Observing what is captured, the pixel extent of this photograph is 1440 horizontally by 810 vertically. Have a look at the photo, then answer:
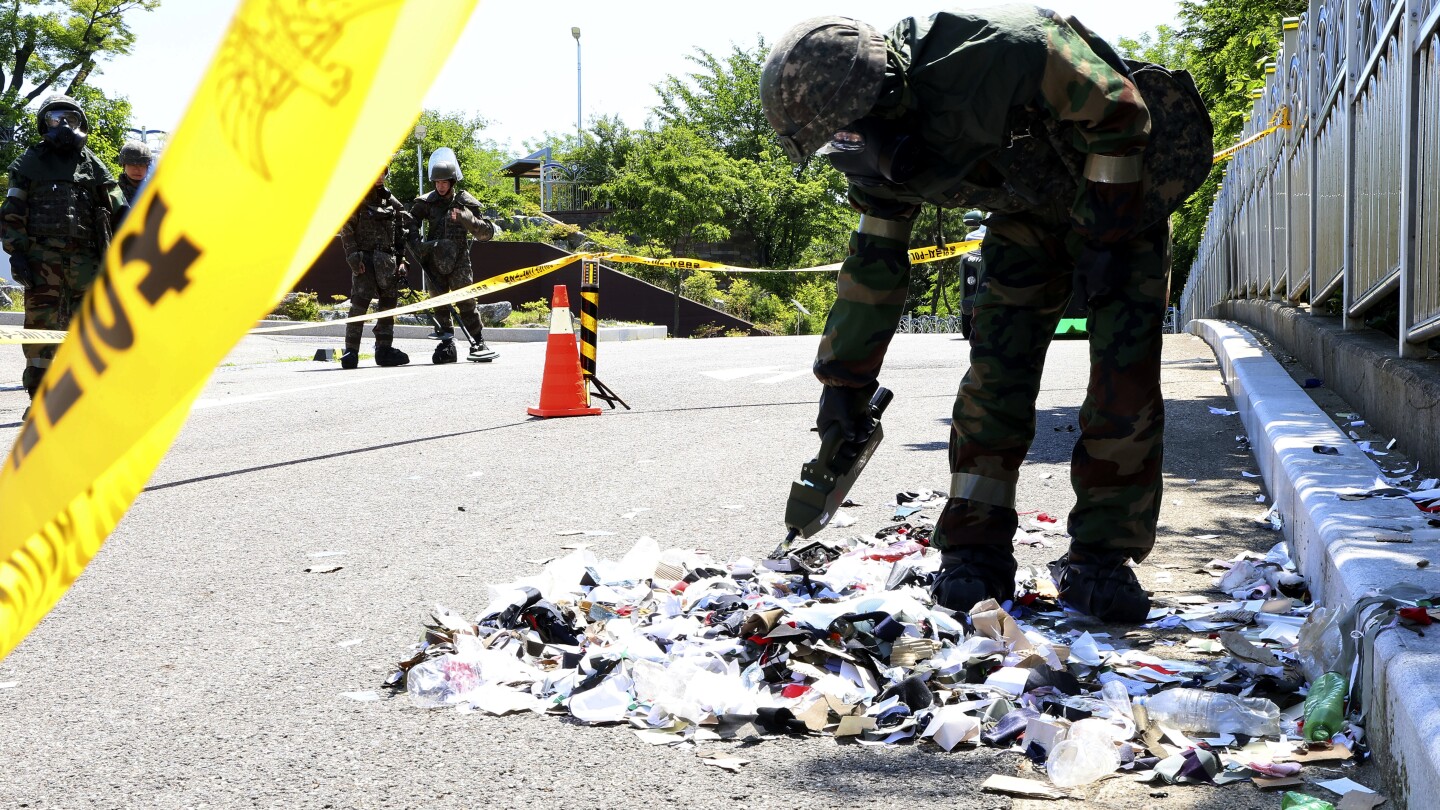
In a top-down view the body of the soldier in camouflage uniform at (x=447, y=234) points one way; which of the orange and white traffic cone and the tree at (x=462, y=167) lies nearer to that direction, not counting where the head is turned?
the orange and white traffic cone

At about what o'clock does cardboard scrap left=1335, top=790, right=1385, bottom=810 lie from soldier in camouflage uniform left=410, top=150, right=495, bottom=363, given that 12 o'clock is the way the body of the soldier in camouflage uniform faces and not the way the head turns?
The cardboard scrap is roughly at 12 o'clock from the soldier in camouflage uniform.

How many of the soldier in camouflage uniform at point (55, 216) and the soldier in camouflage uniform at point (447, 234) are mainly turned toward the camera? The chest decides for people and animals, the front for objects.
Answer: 2

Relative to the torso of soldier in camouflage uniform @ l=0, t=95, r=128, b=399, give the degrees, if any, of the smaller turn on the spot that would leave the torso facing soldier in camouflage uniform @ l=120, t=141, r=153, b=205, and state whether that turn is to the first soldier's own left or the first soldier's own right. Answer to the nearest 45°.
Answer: approximately 135° to the first soldier's own left

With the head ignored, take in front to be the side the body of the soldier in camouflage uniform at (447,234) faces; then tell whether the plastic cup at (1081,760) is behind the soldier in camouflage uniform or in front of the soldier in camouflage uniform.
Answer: in front

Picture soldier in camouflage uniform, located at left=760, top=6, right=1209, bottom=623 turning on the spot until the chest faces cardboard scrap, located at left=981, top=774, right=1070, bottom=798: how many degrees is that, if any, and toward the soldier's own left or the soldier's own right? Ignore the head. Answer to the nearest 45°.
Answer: approximately 45° to the soldier's own left

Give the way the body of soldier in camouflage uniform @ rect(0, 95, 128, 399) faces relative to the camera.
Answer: toward the camera

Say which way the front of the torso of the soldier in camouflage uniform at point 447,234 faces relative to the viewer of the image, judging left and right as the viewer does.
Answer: facing the viewer

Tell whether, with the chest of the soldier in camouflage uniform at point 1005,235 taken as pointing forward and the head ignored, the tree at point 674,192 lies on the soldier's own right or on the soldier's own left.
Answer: on the soldier's own right

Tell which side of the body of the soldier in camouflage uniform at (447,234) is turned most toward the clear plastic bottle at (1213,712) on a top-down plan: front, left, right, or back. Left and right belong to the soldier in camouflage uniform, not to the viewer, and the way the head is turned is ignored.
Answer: front

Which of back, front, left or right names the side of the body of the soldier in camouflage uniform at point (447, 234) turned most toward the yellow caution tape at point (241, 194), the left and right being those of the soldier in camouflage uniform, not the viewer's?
front

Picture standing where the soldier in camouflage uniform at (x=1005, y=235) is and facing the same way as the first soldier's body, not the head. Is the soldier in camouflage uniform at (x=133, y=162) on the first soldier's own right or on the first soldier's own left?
on the first soldier's own right
